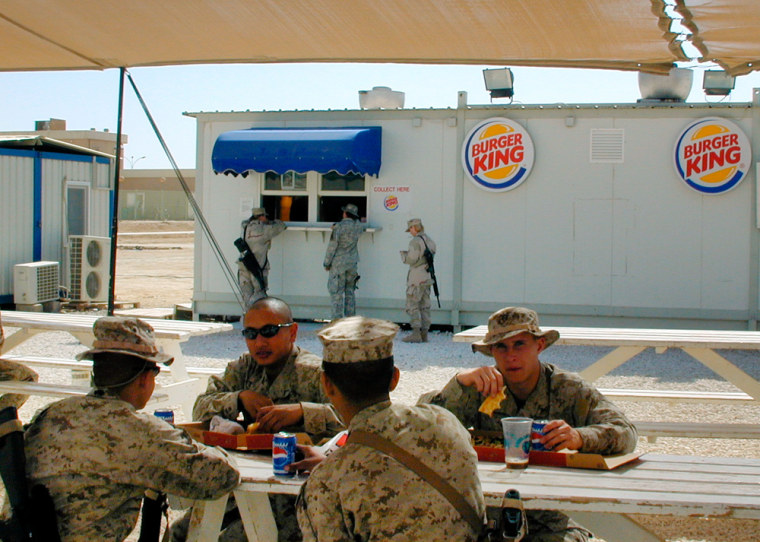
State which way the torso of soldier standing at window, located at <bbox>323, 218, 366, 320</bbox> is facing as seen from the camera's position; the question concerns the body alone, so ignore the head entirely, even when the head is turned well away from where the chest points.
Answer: away from the camera

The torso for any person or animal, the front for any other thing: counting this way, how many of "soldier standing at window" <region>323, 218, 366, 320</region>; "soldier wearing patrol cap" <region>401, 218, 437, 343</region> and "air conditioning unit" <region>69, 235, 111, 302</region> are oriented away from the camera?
1

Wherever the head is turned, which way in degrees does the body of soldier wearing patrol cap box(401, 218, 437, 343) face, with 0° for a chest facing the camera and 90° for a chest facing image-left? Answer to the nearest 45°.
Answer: approximately 90°

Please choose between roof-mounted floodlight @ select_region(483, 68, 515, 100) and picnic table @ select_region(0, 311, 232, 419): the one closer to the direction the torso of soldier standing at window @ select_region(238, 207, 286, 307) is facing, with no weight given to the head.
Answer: the roof-mounted floodlight

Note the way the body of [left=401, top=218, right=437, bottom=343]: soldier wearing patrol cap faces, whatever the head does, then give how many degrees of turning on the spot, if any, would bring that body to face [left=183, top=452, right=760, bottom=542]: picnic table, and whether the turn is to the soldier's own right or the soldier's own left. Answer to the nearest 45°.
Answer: approximately 90° to the soldier's own left

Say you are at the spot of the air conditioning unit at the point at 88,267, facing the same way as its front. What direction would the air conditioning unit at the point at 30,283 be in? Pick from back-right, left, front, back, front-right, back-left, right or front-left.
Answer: right

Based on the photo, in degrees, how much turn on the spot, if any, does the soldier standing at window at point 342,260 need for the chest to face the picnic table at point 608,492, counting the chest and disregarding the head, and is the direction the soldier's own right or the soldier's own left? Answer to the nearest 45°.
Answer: approximately 180°

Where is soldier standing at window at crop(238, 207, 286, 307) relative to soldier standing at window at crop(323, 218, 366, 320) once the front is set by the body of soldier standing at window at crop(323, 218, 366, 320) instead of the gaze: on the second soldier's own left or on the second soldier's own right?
on the second soldier's own left

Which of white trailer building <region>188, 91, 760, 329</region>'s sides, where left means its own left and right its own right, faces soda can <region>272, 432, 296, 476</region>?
front

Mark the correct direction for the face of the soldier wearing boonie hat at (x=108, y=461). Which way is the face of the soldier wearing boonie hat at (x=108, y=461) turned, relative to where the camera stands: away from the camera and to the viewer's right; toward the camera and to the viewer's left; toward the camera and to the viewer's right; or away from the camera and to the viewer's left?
away from the camera and to the viewer's right

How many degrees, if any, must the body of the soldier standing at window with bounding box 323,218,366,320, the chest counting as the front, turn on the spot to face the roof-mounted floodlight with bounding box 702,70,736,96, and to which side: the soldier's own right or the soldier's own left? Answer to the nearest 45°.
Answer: approximately 90° to the soldier's own right

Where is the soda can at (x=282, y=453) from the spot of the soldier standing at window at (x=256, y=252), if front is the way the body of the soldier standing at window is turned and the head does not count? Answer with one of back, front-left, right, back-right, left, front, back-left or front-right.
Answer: back-right

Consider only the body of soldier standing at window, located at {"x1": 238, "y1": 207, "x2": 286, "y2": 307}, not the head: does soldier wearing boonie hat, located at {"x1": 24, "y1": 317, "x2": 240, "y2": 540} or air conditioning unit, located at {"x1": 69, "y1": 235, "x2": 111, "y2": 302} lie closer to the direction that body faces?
the air conditioning unit

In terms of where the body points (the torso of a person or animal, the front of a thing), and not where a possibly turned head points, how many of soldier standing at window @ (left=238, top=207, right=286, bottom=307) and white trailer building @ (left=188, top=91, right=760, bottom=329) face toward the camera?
1

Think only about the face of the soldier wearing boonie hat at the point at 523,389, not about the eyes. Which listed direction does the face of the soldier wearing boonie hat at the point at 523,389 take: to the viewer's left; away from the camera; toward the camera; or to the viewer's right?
toward the camera

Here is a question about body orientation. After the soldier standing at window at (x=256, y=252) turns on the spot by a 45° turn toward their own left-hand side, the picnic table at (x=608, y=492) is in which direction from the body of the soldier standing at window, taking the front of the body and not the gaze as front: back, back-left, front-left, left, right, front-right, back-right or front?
back

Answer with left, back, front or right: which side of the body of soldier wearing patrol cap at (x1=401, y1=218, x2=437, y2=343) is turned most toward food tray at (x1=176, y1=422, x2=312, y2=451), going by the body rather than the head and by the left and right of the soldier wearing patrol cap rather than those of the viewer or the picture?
left

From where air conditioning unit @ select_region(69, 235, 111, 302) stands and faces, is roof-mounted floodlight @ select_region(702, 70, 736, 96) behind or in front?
in front

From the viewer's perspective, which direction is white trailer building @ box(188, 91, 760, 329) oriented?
toward the camera

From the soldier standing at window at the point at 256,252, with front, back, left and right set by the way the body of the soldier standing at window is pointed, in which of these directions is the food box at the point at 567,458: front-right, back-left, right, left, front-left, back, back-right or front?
back-right

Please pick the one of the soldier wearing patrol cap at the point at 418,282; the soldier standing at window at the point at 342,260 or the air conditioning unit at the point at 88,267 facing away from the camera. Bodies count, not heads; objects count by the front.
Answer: the soldier standing at window

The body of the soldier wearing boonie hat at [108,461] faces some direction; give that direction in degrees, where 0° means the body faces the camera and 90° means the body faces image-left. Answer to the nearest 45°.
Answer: approximately 225°
